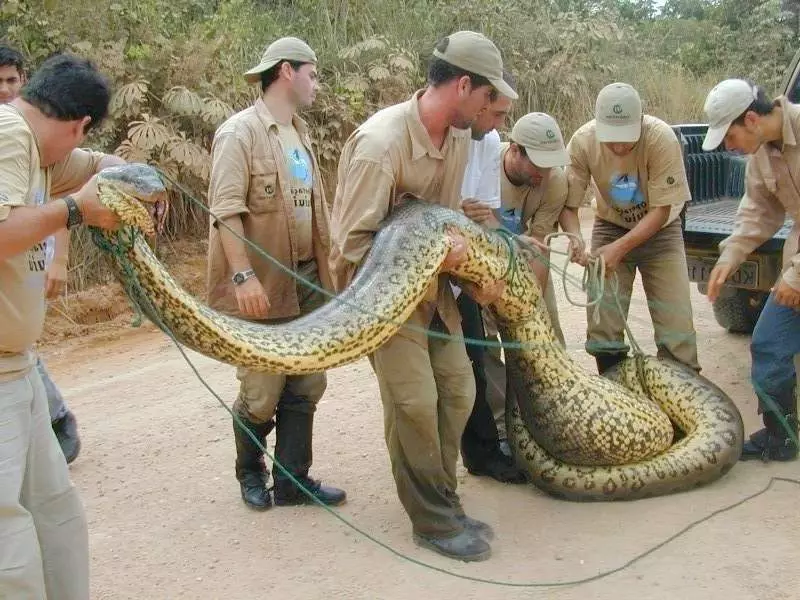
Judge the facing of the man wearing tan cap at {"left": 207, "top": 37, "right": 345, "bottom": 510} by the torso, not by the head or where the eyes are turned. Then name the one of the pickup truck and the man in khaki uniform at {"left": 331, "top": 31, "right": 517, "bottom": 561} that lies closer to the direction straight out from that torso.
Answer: the man in khaki uniform

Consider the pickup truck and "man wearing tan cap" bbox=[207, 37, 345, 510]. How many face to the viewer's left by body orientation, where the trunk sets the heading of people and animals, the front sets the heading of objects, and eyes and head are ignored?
0

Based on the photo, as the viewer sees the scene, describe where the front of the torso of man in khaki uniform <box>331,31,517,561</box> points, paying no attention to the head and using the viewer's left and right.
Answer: facing the viewer and to the right of the viewer

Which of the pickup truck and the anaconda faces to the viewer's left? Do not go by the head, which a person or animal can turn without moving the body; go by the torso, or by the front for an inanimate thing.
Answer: the anaconda

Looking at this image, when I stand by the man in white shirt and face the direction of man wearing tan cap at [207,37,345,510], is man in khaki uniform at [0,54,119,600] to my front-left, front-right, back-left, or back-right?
front-left

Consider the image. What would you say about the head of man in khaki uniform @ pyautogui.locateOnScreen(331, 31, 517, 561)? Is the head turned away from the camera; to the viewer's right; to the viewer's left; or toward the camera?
to the viewer's right

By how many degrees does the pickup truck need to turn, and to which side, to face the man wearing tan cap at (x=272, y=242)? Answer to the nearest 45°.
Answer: approximately 180°

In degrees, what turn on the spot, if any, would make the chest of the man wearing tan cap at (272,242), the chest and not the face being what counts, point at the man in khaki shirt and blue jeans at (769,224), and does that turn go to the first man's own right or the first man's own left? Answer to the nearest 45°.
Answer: approximately 45° to the first man's own left

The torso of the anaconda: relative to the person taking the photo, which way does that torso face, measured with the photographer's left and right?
facing to the left of the viewer

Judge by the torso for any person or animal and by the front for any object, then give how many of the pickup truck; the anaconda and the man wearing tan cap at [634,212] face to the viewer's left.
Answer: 1

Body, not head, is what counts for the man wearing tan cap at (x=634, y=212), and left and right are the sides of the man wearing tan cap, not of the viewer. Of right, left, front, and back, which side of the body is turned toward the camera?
front

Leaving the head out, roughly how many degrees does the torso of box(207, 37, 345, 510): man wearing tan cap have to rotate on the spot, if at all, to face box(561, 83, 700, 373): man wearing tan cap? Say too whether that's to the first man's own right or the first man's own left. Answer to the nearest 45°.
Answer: approximately 45° to the first man's own left
